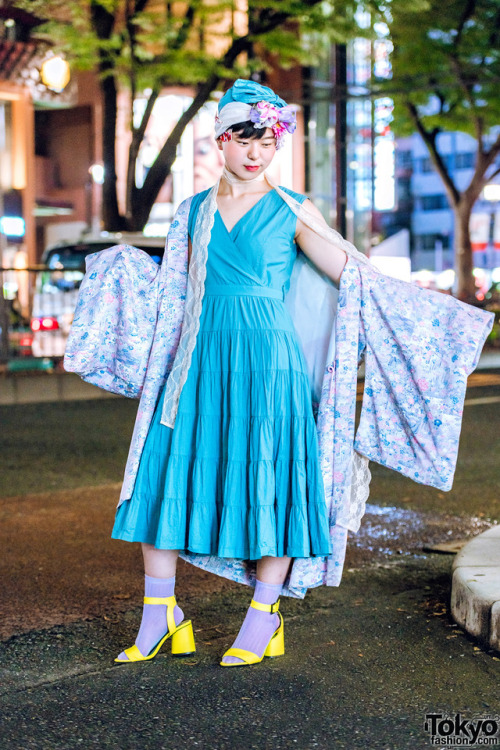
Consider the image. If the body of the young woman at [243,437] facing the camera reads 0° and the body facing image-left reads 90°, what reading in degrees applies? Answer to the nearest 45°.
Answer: approximately 45°

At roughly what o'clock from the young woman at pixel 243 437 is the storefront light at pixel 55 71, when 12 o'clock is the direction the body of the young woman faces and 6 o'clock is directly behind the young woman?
The storefront light is roughly at 4 o'clock from the young woman.

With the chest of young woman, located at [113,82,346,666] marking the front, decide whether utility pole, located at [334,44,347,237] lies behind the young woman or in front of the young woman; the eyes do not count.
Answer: behind

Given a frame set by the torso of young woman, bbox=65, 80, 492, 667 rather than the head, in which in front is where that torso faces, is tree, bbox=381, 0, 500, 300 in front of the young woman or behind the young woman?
behind

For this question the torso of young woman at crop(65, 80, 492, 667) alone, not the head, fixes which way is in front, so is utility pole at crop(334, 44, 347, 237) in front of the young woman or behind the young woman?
behind

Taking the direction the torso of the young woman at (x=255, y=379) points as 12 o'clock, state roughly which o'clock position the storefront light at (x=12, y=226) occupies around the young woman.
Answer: The storefront light is roughly at 4 o'clock from the young woman.

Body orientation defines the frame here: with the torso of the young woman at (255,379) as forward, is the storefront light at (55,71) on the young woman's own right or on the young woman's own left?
on the young woman's own right
